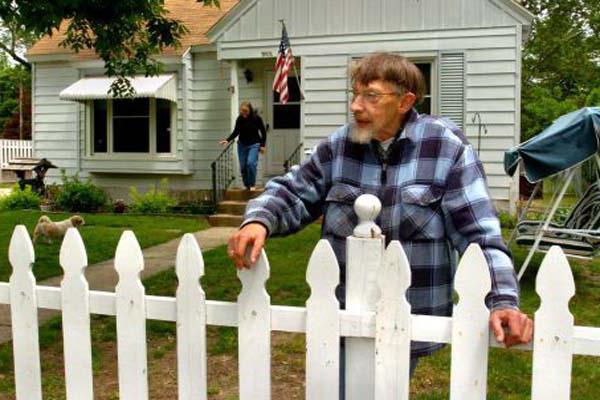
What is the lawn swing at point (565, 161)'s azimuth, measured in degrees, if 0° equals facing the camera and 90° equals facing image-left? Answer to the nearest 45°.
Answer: approximately 90°

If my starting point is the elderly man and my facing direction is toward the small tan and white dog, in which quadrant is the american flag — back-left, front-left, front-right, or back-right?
front-right

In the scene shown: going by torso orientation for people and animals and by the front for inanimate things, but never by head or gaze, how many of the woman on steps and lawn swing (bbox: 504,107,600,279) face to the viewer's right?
0

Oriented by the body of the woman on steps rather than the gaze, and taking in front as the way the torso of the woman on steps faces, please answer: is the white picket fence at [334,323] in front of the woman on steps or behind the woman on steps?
in front

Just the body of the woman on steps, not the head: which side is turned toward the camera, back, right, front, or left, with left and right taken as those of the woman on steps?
front

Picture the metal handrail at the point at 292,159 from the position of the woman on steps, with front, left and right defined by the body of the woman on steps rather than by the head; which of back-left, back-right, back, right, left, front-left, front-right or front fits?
back-left

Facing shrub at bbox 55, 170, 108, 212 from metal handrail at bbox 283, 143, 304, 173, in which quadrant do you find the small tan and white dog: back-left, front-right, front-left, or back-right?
front-left

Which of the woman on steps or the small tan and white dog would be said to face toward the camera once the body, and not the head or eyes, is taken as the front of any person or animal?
the woman on steps

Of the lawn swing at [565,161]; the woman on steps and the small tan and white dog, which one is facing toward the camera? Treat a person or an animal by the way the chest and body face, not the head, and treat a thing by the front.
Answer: the woman on steps

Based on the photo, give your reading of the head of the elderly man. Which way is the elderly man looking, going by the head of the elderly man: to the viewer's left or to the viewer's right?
to the viewer's left
